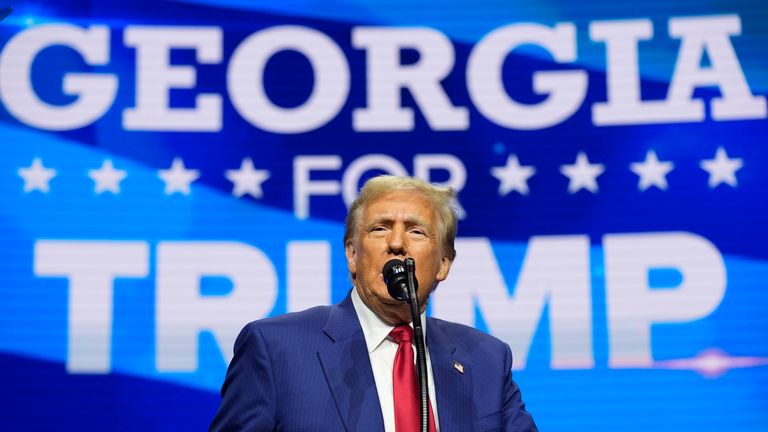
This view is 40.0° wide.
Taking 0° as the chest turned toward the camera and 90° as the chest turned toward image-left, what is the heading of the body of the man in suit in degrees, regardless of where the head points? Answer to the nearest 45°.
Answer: approximately 0°
